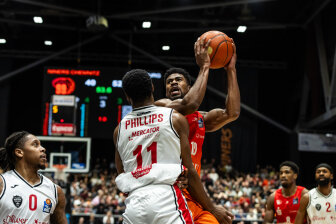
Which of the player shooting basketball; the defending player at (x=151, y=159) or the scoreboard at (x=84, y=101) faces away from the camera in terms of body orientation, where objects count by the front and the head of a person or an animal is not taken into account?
the defending player

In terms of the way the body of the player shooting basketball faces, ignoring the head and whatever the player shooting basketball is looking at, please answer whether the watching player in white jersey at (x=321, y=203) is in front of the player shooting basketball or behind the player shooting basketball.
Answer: behind

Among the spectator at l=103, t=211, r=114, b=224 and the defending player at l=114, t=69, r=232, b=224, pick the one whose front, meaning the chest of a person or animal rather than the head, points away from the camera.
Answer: the defending player

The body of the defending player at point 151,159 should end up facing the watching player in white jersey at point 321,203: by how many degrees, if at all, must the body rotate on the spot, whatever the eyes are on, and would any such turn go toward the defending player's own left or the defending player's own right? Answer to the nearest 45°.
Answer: approximately 45° to the defending player's own right

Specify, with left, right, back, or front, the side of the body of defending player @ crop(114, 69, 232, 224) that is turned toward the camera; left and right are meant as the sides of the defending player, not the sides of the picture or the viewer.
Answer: back

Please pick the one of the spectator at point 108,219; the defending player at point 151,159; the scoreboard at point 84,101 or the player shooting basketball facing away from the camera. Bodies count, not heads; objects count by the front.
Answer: the defending player

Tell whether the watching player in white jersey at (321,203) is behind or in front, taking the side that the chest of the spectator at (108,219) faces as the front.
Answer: in front

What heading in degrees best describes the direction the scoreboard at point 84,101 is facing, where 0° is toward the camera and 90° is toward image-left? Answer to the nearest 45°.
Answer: approximately 0°

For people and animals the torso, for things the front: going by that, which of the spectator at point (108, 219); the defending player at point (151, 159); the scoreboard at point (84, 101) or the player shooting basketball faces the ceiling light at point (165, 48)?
the defending player

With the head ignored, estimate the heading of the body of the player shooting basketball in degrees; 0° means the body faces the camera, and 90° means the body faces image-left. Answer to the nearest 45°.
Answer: approximately 45°

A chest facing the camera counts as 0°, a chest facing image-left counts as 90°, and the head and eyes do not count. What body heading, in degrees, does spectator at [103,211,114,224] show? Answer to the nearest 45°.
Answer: approximately 0°
